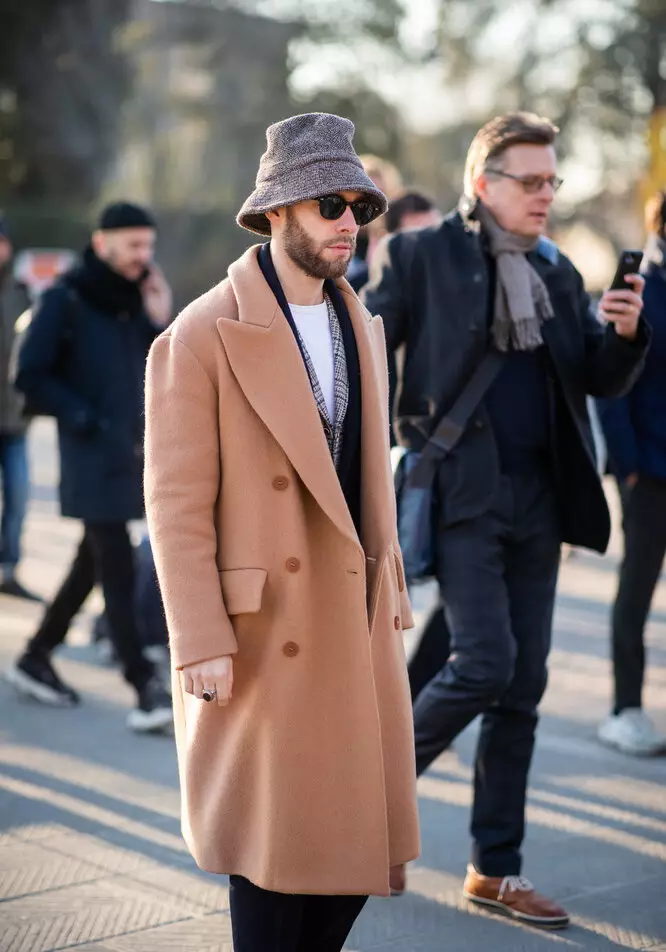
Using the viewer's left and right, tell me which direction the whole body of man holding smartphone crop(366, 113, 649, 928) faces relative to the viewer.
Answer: facing the viewer and to the right of the viewer

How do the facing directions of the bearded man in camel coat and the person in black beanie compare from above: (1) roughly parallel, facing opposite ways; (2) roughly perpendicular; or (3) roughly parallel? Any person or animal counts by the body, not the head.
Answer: roughly parallel

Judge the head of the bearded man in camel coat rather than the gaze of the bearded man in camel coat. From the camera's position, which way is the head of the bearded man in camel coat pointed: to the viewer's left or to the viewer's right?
to the viewer's right

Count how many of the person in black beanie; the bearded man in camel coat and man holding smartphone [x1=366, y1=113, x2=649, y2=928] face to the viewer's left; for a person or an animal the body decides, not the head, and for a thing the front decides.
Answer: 0

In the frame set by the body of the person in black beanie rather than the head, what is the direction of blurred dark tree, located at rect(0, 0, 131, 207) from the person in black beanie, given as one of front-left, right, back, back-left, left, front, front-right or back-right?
back-left

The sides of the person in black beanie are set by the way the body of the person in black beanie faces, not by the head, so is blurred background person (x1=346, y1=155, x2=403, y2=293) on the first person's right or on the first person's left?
on the first person's left

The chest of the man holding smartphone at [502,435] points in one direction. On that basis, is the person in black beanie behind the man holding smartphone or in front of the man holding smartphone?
behind

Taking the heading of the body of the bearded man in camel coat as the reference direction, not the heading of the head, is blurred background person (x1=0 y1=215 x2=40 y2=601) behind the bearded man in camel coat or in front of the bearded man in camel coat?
behind

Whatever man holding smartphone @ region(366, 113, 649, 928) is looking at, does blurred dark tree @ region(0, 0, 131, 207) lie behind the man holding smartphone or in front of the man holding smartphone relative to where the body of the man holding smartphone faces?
behind

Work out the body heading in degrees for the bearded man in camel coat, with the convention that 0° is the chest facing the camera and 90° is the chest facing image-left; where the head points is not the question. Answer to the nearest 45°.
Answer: approximately 315°

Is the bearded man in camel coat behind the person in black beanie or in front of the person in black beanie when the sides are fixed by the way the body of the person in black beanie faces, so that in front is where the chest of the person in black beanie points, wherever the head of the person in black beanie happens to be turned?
in front

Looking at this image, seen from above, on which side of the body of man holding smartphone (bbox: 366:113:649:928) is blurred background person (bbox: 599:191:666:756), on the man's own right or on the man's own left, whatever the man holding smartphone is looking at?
on the man's own left

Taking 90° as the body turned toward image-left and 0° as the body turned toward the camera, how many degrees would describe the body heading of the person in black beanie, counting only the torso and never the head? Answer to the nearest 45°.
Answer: approximately 315°
